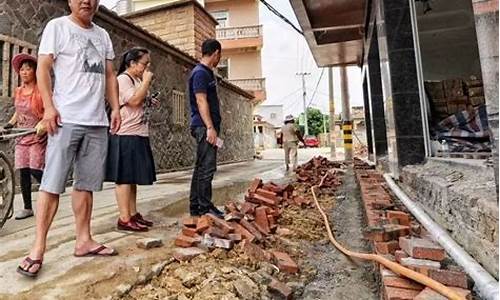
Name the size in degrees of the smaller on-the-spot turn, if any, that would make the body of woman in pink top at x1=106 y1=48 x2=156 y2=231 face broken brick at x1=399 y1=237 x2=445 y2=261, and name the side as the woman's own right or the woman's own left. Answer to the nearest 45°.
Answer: approximately 45° to the woman's own right

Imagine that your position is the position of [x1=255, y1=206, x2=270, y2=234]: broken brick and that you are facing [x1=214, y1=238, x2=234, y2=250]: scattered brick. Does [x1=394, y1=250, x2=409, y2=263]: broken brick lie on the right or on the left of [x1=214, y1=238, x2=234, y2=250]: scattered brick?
left

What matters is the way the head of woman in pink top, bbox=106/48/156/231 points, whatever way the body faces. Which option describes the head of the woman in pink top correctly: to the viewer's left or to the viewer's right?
to the viewer's right

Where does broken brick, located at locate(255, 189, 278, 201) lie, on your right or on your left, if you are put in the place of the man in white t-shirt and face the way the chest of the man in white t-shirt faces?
on your left
